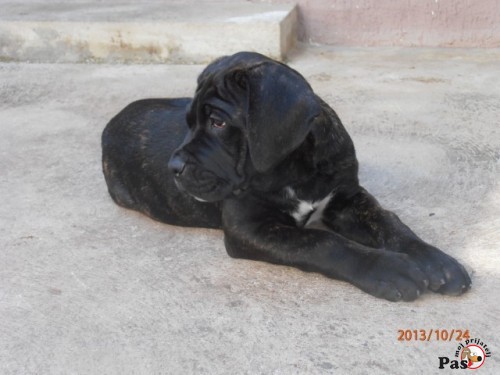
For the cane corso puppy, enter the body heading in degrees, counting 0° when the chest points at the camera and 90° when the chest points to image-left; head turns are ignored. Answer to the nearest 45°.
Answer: approximately 315°
